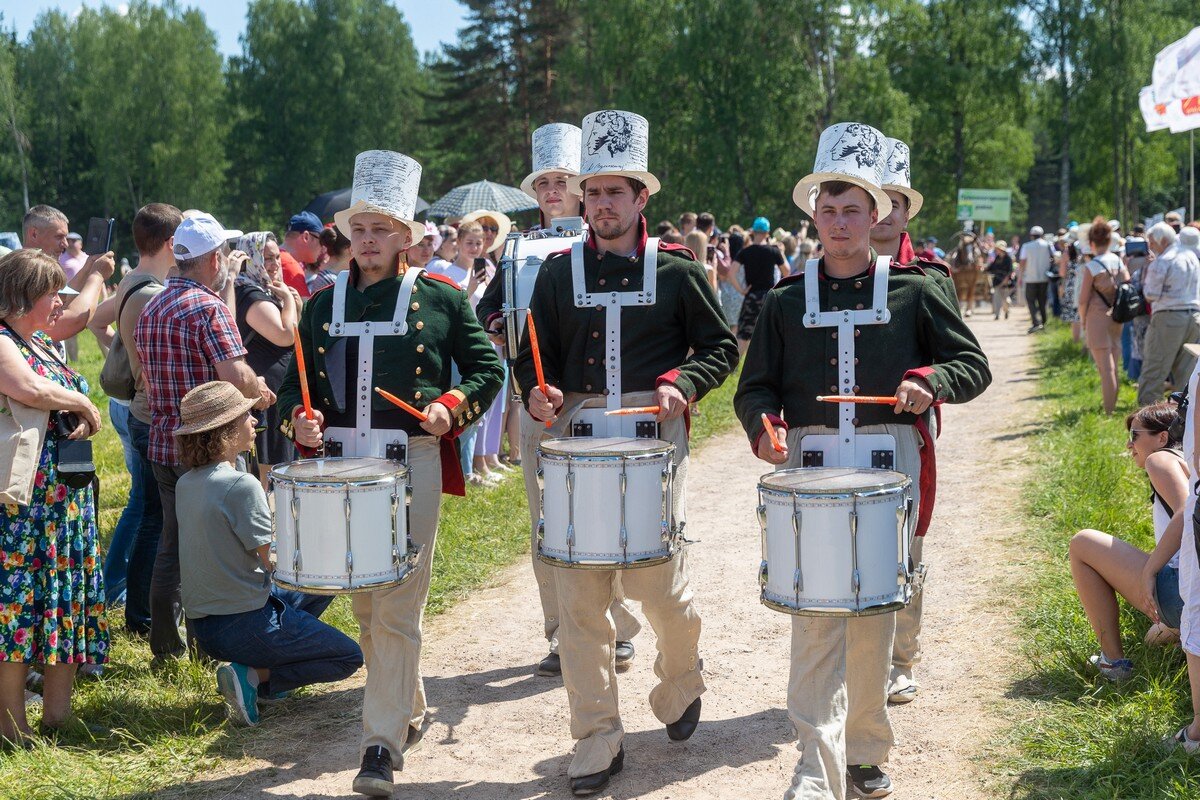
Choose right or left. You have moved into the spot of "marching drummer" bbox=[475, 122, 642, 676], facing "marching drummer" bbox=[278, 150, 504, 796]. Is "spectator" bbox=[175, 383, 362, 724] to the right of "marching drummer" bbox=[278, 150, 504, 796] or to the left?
right

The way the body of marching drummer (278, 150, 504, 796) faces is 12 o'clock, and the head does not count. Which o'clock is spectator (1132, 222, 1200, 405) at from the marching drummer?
The spectator is roughly at 6 o'clock from the marching drummer.

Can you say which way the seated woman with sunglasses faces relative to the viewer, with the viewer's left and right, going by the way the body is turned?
facing to the left of the viewer

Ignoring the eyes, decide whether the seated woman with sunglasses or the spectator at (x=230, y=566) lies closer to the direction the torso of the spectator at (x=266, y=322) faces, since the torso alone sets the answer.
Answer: the seated woman with sunglasses

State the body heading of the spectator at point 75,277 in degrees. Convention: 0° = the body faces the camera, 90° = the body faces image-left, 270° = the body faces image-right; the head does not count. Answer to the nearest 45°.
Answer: approximately 270°

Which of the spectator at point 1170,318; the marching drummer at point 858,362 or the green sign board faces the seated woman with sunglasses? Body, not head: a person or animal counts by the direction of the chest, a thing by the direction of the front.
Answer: the green sign board

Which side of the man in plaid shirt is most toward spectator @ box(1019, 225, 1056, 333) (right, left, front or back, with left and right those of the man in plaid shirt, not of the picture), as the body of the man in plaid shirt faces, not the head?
front

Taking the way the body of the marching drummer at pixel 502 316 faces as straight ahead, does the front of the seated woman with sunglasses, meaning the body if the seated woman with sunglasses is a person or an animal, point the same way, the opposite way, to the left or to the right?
to the right

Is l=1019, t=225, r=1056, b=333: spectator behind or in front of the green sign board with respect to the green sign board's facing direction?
in front

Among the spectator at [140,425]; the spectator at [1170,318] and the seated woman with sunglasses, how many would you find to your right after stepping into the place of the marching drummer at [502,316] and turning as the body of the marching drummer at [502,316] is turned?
1

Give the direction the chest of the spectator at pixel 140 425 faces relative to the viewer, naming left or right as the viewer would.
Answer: facing away from the viewer and to the right of the viewer
